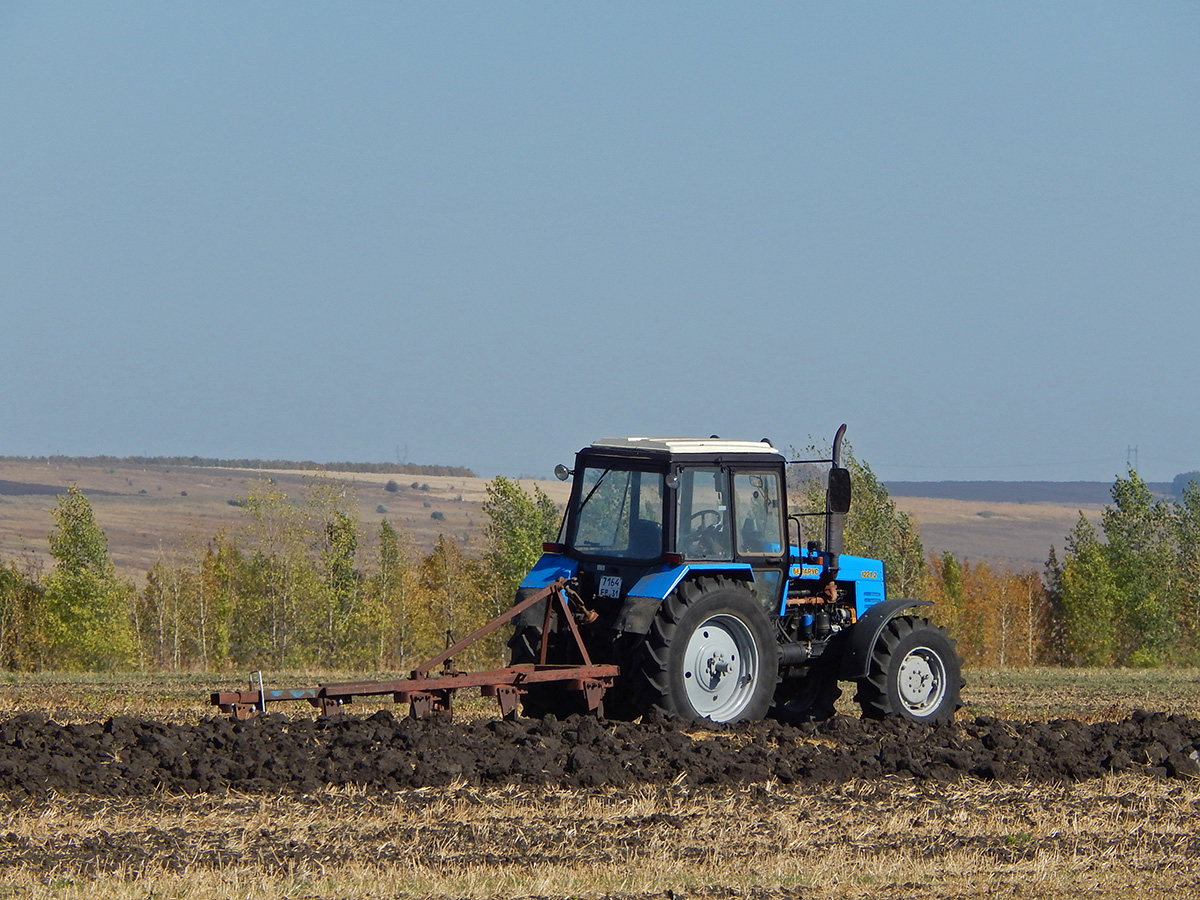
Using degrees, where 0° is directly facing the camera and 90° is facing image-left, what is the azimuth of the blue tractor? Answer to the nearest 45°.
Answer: approximately 225°

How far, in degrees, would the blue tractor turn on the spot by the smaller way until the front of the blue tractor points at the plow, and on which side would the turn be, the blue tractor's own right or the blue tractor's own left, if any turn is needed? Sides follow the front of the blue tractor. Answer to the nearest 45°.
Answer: approximately 180°

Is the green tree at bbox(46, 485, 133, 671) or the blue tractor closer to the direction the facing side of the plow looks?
the blue tractor

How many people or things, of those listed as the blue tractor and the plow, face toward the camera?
0

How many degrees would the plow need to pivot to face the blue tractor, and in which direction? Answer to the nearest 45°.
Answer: approximately 45° to its left

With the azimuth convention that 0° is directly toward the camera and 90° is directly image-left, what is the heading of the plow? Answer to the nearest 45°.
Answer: approximately 270°
